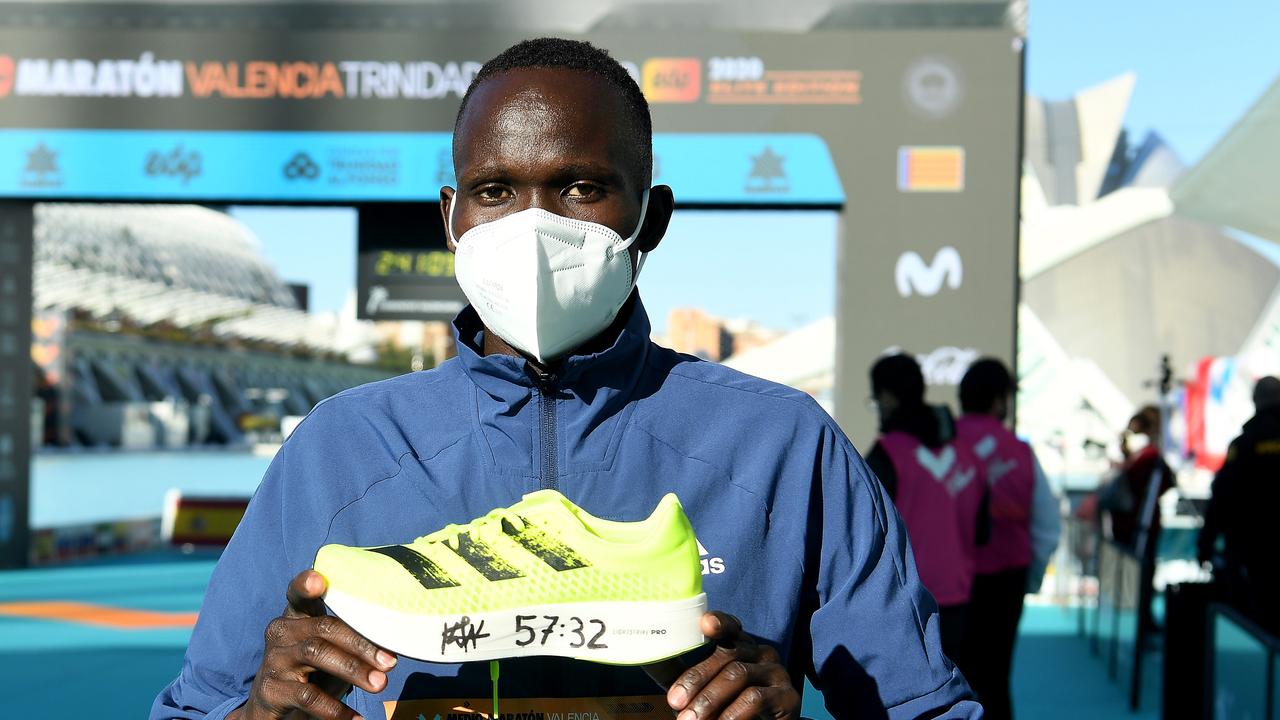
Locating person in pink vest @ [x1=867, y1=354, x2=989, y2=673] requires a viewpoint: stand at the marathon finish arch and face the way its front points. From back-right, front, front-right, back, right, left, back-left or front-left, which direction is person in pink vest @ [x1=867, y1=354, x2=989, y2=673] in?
front

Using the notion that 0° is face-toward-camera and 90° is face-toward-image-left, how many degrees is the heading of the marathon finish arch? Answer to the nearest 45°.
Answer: approximately 0°

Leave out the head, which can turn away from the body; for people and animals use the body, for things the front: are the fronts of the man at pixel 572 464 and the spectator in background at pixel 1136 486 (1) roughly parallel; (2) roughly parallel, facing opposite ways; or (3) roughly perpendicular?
roughly perpendicular

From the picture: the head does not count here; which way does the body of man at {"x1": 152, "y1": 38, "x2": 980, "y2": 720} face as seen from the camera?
toward the camera

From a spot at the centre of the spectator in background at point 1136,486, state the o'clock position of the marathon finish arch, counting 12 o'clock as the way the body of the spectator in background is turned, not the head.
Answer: The marathon finish arch is roughly at 1 o'clock from the spectator in background.

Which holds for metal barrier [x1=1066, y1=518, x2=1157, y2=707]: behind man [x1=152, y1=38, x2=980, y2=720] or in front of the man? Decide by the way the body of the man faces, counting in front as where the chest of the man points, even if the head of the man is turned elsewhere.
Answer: behind

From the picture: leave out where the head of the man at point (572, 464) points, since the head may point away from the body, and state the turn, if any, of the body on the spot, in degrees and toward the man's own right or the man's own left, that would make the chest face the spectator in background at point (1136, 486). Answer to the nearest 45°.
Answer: approximately 135° to the man's own left

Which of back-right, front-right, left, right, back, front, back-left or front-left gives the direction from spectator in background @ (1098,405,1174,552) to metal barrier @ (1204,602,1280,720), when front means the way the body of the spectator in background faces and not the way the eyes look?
front-left
